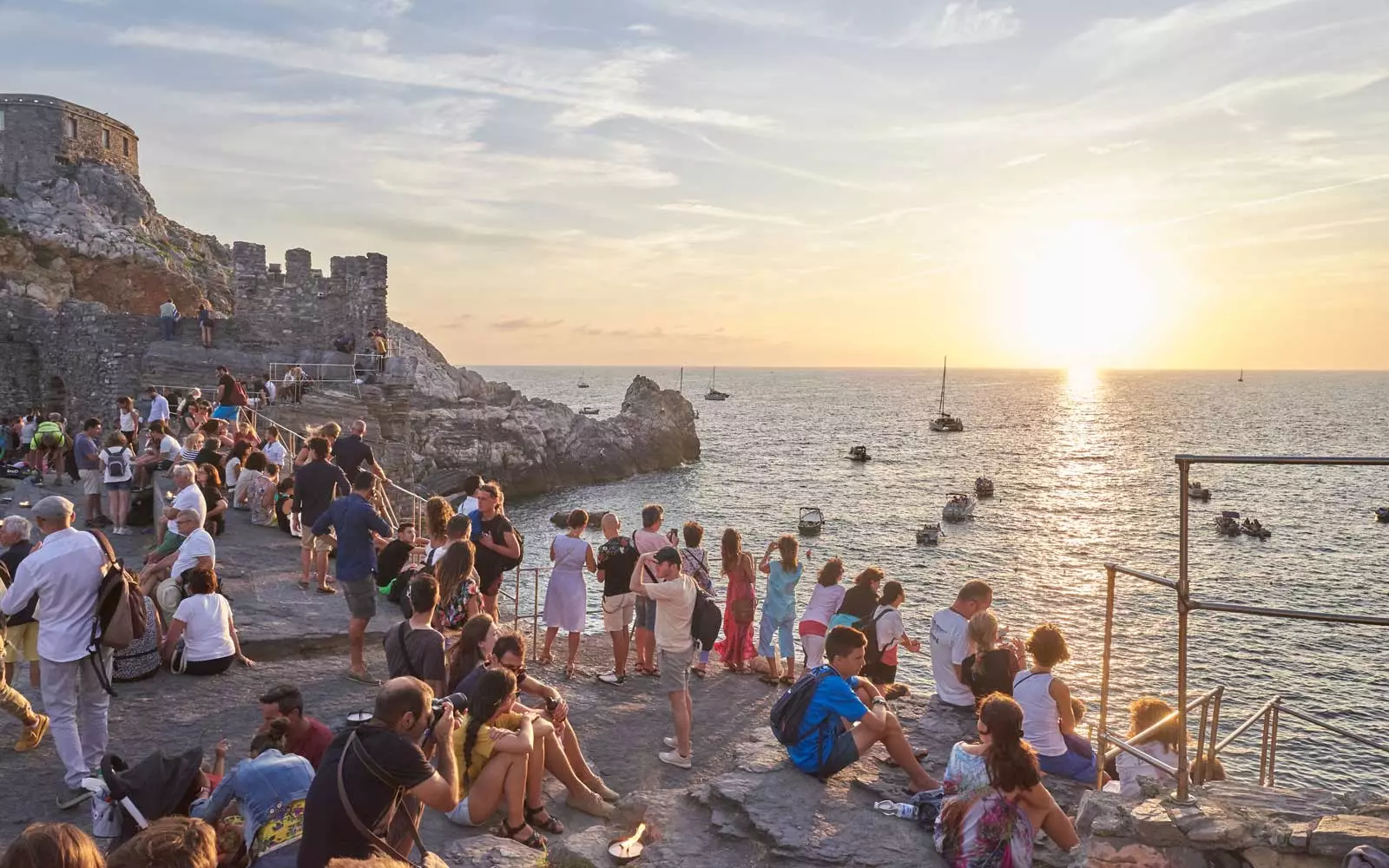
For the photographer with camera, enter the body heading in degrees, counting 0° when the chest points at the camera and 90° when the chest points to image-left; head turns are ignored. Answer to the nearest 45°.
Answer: approximately 225°

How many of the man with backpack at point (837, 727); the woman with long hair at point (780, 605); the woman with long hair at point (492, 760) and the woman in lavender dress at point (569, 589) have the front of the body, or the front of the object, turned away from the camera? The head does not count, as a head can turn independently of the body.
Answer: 2

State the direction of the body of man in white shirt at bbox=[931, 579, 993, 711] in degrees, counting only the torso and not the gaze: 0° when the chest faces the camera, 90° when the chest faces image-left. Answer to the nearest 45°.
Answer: approximately 225°

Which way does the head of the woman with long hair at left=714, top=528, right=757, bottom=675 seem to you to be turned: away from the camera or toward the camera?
away from the camera

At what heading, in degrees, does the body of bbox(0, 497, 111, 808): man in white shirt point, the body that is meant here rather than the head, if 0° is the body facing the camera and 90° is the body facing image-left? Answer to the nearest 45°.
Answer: approximately 135°

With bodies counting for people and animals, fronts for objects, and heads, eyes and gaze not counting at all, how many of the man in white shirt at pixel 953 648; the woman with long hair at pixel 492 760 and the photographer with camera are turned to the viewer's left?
0

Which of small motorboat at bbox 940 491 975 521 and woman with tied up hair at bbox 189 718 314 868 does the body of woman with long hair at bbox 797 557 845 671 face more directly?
the small motorboat

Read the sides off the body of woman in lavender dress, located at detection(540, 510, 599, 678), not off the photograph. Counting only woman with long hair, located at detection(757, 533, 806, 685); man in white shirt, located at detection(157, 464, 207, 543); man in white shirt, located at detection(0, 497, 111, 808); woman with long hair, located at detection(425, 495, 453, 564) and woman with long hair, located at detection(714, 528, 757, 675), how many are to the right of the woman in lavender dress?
2

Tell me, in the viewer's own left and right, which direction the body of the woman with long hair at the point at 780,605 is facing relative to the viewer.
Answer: facing away from the viewer

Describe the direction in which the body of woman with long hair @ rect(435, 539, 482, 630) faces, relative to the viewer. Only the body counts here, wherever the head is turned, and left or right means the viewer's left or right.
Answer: facing away from the viewer and to the right of the viewer

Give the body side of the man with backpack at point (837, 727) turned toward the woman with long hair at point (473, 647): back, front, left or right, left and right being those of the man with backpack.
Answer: back

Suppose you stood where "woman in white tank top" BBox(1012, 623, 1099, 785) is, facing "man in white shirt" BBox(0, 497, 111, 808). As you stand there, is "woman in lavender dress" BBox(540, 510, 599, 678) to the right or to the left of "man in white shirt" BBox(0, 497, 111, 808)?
right

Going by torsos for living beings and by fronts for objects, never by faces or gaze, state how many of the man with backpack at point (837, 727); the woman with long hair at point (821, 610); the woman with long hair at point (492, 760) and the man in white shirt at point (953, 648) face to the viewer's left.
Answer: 0

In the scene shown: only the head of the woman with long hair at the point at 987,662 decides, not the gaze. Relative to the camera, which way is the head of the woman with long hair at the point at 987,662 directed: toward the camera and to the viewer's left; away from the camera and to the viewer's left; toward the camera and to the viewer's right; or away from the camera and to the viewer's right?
away from the camera and to the viewer's right

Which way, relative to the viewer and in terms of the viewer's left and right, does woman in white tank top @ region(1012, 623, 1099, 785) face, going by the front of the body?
facing away from the viewer and to the right of the viewer

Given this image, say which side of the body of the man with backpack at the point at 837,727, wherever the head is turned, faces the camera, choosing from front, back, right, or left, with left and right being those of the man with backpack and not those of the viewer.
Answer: right

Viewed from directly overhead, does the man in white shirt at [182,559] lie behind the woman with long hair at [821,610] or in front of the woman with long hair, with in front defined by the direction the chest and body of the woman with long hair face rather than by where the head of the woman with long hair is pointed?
behind
